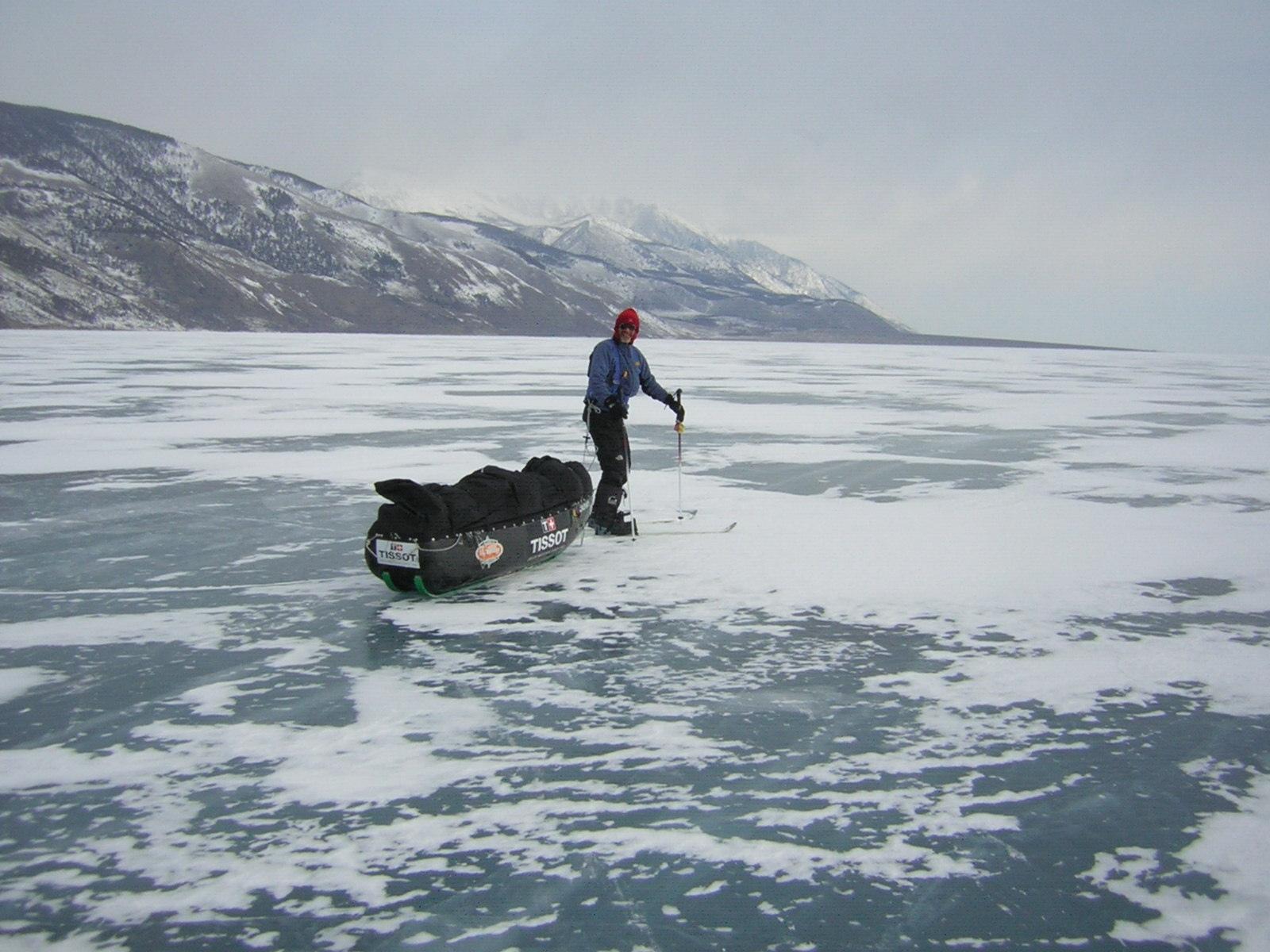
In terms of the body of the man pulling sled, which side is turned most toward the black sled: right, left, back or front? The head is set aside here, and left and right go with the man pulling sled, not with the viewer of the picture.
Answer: right

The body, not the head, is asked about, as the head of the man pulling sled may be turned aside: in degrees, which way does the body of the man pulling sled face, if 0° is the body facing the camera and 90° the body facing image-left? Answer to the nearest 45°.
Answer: approximately 315°
